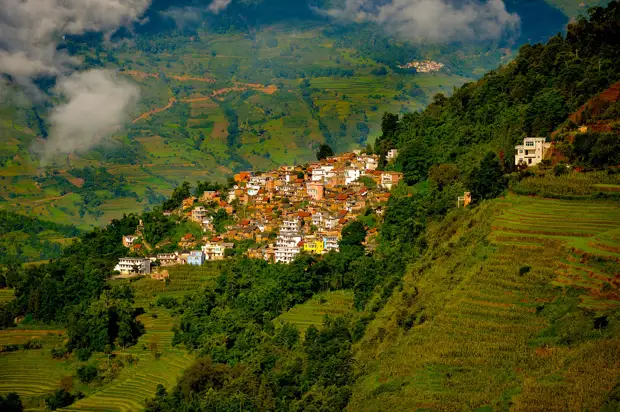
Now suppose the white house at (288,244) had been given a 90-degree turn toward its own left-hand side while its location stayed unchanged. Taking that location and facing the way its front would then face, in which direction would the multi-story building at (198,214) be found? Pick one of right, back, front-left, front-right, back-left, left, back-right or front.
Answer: back-left

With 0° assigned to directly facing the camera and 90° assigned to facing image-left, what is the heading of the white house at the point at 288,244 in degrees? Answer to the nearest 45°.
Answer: approximately 0°

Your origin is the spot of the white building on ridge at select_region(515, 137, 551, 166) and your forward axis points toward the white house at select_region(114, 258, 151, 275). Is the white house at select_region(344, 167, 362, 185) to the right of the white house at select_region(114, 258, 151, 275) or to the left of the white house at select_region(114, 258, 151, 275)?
right

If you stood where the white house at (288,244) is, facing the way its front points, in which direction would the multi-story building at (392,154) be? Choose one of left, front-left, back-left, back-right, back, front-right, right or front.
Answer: back-left

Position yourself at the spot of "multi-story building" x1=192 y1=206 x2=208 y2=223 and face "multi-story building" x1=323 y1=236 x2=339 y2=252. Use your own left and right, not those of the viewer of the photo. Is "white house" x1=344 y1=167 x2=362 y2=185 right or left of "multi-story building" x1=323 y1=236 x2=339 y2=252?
left

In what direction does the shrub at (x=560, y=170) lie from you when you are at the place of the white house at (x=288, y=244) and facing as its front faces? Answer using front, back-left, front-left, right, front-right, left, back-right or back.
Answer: front-left

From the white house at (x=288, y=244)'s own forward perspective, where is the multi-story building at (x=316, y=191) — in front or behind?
behind

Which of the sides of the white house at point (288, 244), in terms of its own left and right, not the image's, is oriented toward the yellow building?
left

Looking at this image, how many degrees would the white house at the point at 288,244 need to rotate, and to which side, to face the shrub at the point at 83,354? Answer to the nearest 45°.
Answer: approximately 45° to its right

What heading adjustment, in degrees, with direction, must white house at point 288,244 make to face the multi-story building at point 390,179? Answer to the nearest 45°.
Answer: approximately 135° to its left

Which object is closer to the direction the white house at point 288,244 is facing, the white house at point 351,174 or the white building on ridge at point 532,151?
the white building on ridge
